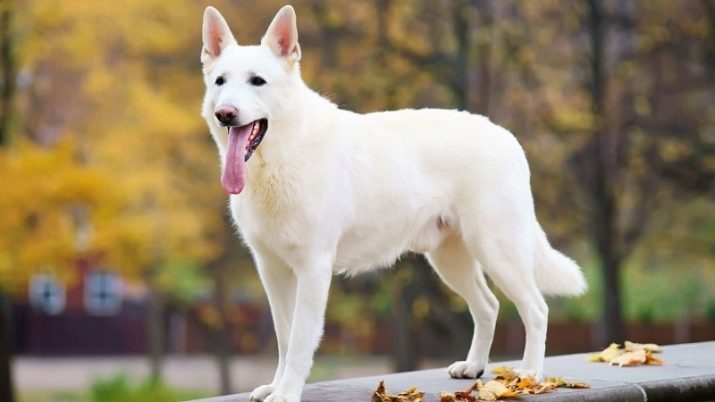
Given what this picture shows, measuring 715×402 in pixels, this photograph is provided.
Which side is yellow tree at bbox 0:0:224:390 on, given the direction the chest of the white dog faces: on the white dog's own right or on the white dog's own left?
on the white dog's own right

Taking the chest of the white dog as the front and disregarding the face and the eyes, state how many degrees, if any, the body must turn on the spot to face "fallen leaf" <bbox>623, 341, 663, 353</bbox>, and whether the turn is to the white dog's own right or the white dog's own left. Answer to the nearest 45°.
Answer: approximately 180°

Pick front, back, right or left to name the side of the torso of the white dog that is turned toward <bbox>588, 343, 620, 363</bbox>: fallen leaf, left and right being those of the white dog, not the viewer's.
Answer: back

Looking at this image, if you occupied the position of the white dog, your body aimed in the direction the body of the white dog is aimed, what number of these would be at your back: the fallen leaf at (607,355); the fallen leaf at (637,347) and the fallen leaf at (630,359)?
3

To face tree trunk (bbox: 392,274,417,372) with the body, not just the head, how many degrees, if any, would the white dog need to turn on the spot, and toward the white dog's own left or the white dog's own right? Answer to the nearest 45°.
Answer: approximately 135° to the white dog's own right

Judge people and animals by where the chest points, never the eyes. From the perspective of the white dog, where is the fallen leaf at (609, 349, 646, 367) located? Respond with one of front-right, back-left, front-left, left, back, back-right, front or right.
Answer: back

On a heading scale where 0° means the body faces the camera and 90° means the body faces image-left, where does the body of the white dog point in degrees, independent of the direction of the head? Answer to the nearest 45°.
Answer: approximately 45°

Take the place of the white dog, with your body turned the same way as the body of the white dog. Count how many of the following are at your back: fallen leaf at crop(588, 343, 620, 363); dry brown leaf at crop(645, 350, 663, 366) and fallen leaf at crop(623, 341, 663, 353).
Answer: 3

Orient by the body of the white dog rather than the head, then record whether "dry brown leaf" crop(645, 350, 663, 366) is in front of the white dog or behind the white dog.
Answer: behind
